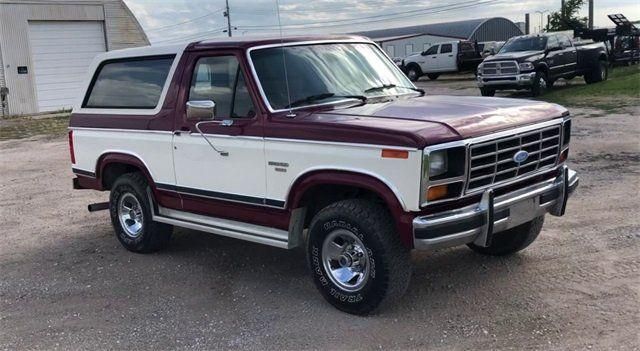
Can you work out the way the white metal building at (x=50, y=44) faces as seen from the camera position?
facing the viewer

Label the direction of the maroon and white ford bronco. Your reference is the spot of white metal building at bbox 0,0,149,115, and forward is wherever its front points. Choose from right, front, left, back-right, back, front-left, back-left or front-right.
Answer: front

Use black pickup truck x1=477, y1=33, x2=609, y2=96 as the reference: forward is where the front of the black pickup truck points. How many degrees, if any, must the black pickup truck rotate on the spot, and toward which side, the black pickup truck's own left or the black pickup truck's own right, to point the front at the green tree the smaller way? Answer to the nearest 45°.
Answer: approximately 135° to the black pickup truck's own right

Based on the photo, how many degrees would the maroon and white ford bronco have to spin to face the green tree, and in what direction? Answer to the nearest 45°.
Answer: approximately 135° to its left

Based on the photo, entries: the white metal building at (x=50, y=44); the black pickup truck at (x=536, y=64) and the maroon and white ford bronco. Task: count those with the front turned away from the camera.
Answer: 0

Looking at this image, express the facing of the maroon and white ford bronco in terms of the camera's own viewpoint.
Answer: facing the viewer and to the right of the viewer

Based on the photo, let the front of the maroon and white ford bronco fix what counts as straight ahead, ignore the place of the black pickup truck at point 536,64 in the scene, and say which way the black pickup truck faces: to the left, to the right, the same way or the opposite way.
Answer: to the right

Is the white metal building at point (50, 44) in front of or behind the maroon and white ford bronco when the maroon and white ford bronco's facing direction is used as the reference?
behind

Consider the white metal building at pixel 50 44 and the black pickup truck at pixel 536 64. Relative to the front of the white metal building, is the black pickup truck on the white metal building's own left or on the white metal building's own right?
on the white metal building's own left

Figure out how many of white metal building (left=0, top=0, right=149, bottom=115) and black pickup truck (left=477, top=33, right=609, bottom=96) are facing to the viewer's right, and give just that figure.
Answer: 0

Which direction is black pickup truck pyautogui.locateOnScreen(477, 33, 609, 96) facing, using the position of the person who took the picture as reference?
facing the viewer and to the left of the viewer

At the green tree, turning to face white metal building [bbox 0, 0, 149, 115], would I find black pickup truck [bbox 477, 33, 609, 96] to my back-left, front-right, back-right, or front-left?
front-left

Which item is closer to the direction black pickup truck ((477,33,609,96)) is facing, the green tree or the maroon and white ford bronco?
the maroon and white ford bronco

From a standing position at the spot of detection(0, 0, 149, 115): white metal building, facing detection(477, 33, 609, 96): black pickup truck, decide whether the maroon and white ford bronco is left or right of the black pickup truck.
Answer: right
